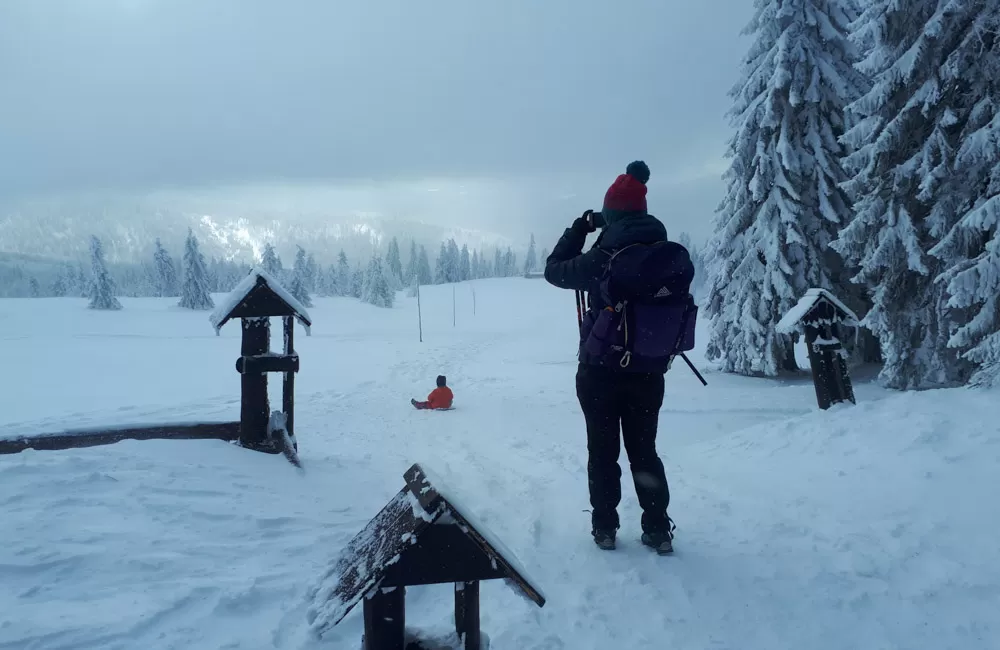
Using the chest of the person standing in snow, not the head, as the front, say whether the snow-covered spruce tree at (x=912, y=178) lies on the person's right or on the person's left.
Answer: on the person's right

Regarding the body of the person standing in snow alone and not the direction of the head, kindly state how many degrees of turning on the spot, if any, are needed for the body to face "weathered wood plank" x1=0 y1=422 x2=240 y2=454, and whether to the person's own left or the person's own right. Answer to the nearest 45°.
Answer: approximately 45° to the person's own left

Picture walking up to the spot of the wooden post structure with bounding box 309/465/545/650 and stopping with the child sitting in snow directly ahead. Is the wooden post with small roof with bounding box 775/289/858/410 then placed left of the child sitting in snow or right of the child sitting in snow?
right

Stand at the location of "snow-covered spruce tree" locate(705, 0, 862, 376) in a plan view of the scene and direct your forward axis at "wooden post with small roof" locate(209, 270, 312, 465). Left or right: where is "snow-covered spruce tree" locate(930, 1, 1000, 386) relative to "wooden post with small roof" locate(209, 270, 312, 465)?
left

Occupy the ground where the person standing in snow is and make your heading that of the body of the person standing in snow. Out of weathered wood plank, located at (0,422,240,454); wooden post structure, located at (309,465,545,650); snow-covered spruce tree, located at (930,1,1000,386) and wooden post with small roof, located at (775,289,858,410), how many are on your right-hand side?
2

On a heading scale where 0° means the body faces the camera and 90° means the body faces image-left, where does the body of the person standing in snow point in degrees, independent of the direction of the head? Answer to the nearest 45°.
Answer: approximately 135°

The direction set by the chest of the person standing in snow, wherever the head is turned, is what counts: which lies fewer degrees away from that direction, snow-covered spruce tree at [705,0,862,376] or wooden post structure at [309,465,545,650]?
the snow-covered spruce tree

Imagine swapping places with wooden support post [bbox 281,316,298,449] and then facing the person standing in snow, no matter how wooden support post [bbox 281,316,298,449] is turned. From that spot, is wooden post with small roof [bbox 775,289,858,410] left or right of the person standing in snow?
left

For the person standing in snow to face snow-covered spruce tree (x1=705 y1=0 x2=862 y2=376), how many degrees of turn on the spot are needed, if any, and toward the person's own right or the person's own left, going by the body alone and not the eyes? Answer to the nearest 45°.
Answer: approximately 45° to the person's own right

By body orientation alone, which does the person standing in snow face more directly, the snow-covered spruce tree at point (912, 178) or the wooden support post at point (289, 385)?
the wooden support post

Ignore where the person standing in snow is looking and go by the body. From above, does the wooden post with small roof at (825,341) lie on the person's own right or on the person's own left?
on the person's own right

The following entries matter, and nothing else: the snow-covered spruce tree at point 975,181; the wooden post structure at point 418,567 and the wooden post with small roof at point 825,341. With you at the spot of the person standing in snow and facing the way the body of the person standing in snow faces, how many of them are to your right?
2

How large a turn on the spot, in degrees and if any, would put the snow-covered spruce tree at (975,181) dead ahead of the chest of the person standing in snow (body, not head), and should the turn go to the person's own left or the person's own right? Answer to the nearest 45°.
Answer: approximately 90° to the person's own right
